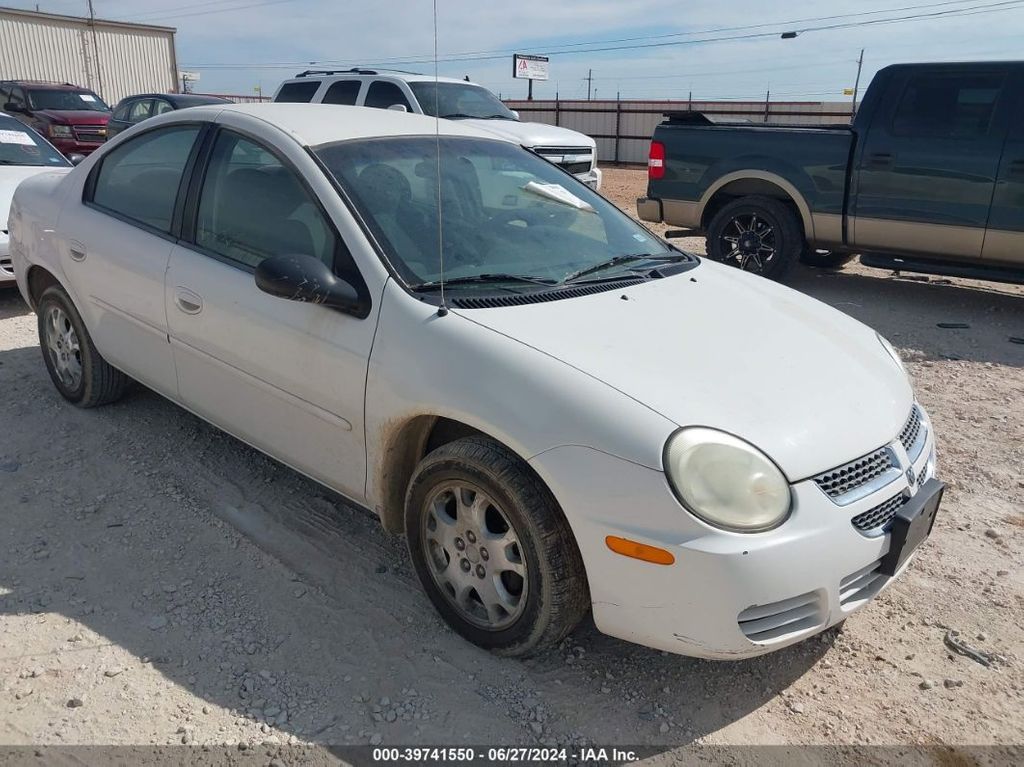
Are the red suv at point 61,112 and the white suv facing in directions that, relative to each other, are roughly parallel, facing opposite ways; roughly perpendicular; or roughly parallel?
roughly parallel

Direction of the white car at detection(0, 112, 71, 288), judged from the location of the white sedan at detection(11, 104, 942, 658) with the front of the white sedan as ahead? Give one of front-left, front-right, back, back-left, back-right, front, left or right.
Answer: back

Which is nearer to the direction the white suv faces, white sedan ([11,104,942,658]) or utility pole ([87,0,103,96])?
the white sedan

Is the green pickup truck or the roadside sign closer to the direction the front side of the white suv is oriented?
the green pickup truck

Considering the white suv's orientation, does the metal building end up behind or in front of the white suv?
behind

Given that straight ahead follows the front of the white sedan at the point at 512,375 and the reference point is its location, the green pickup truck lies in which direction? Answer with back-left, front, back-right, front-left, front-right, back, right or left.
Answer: left

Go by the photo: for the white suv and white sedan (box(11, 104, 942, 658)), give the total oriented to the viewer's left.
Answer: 0

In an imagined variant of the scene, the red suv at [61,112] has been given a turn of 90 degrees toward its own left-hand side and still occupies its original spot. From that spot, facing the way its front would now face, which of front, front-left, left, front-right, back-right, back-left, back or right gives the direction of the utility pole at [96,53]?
front-left

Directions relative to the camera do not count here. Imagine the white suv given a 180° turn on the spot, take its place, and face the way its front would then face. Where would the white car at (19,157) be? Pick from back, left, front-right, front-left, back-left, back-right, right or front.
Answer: left

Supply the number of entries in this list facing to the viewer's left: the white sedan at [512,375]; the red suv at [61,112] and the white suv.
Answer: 0

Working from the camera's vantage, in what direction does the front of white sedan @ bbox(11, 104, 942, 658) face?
facing the viewer and to the right of the viewer

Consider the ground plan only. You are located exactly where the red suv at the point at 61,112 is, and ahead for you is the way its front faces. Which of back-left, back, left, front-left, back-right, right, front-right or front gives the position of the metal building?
back-left

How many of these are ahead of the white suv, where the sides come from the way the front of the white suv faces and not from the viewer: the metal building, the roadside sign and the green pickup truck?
1

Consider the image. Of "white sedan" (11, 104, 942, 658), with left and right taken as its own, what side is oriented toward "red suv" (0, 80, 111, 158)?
back

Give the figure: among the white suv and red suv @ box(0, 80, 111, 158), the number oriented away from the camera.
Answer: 0

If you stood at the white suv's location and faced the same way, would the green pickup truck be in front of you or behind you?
in front

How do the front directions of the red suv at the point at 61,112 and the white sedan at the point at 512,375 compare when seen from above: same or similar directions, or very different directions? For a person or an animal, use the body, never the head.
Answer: same or similar directions
